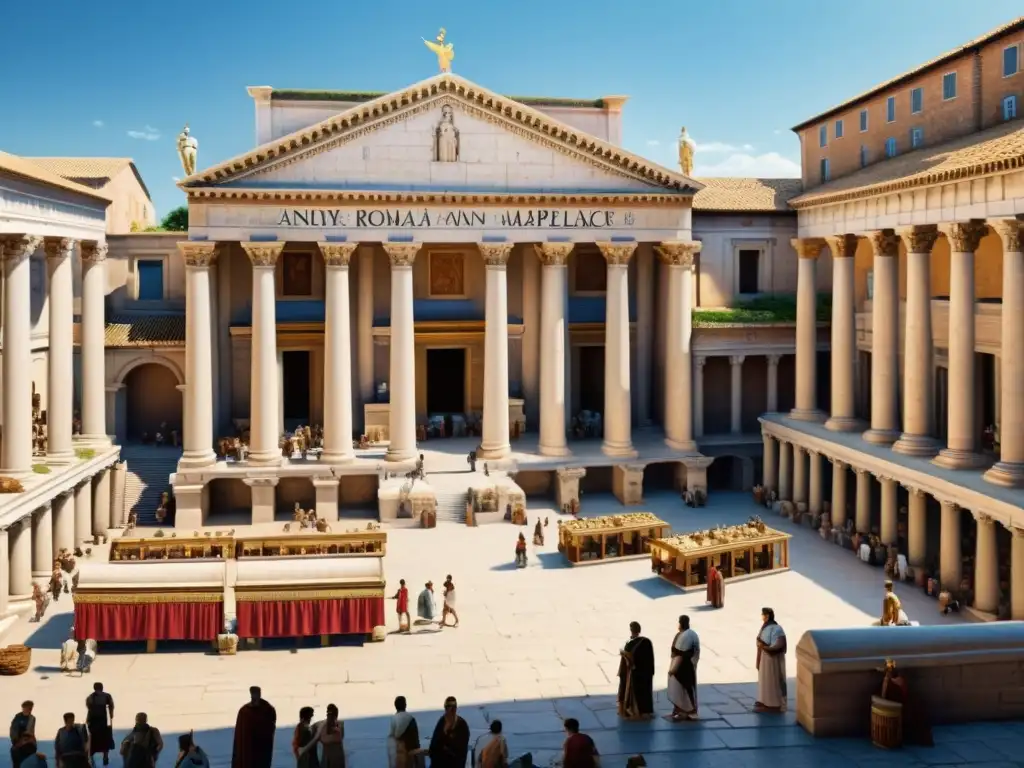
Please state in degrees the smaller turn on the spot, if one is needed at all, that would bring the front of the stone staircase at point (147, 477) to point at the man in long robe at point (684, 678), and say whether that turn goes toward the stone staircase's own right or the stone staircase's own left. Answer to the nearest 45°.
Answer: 0° — it already faces them

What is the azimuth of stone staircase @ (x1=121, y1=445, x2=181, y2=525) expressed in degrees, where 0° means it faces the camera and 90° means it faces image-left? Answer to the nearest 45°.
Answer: approximately 0°

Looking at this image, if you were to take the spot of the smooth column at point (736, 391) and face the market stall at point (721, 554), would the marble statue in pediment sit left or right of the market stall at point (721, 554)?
right

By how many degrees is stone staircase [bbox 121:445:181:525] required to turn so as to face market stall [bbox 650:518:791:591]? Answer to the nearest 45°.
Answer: approximately 45° to its left

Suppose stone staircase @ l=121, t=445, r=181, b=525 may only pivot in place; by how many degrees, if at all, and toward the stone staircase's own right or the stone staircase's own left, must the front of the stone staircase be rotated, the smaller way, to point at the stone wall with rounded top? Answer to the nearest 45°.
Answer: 0° — it already faces it

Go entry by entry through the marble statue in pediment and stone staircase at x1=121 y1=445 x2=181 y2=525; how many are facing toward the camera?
2

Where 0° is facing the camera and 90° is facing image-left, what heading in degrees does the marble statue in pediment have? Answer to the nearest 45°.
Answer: approximately 0°

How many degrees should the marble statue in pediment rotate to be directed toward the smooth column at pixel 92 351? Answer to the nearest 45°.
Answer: approximately 90° to its right

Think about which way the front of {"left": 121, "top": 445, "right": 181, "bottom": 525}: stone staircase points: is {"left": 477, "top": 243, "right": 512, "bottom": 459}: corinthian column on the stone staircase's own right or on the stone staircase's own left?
on the stone staircase's own left
